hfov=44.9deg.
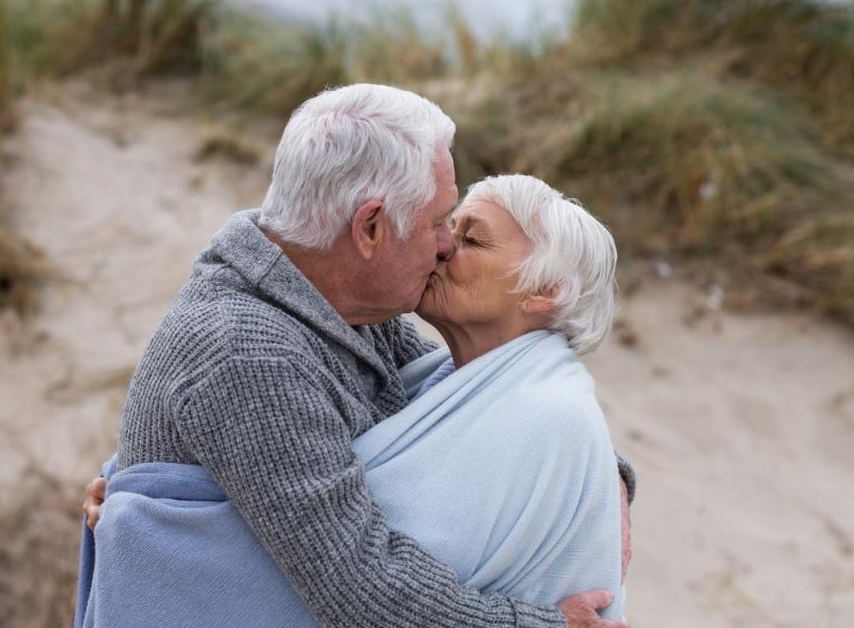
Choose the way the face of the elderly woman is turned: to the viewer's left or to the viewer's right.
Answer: to the viewer's left

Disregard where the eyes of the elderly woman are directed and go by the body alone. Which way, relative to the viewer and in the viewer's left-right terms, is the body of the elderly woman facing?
facing to the left of the viewer

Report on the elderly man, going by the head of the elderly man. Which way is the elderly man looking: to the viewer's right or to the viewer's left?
to the viewer's right
